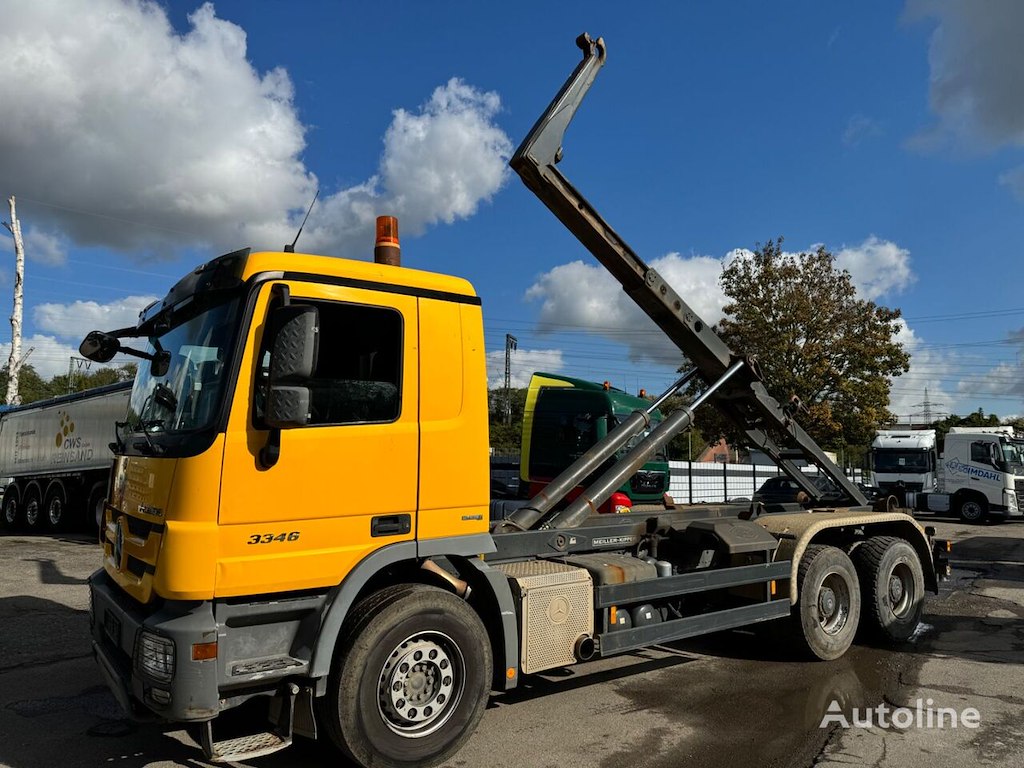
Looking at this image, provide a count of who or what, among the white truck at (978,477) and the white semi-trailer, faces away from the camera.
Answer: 0

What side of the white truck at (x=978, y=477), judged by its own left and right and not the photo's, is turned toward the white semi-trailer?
right

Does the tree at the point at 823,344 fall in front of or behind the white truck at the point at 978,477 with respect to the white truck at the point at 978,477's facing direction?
behind

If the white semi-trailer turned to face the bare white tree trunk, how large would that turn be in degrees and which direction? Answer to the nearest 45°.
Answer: approximately 135° to its left

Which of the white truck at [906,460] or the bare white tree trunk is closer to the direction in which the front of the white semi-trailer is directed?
the white truck
